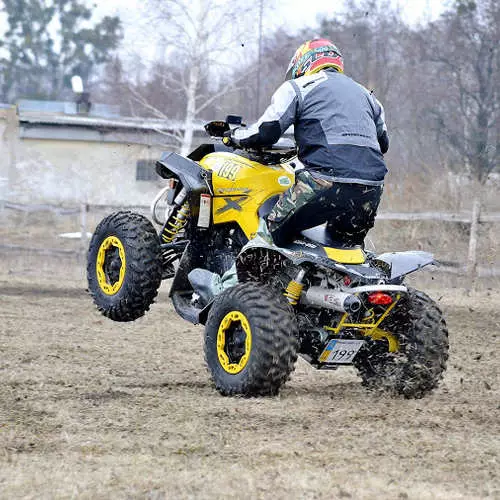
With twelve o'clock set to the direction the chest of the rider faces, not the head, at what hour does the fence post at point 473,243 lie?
The fence post is roughly at 2 o'clock from the rider.

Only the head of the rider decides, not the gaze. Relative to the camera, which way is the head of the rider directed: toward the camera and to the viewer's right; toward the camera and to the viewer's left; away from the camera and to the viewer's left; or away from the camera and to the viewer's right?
away from the camera and to the viewer's left

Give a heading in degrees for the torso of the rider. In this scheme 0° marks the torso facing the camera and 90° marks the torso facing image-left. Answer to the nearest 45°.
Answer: approximately 135°

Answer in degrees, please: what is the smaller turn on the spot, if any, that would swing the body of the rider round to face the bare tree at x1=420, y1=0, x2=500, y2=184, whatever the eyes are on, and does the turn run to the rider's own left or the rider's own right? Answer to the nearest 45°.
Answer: approximately 45° to the rider's own right

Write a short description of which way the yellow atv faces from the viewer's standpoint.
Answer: facing away from the viewer and to the left of the viewer

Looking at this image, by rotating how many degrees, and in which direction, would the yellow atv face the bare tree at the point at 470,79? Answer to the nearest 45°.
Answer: approximately 45° to its right

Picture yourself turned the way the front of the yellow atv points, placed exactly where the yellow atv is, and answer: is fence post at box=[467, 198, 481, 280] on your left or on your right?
on your right
